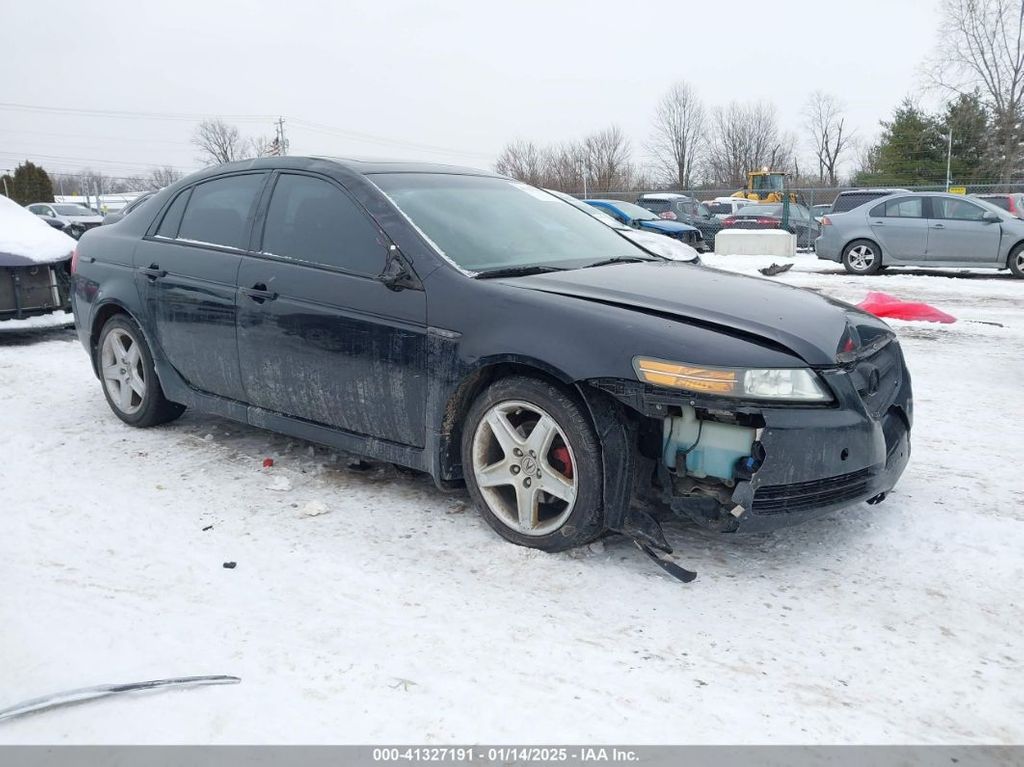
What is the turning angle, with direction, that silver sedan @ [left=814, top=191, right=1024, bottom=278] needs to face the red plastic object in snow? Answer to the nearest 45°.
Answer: approximately 90° to its right

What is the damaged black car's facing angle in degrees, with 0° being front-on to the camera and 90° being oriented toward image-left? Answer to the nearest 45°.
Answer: approximately 315°

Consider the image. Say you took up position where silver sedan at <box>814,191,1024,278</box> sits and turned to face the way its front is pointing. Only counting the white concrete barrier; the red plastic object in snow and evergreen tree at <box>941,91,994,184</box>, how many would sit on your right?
1

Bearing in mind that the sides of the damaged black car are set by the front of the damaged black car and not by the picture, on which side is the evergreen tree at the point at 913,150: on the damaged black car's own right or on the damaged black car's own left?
on the damaged black car's own left

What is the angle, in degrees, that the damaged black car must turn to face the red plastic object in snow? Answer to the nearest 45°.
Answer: approximately 90° to its left

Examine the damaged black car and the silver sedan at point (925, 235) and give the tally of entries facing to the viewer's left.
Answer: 0

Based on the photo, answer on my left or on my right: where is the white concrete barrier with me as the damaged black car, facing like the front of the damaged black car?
on my left

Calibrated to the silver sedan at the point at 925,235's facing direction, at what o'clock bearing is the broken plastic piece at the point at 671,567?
The broken plastic piece is roughly at 3 o'clock from the silver sedan.

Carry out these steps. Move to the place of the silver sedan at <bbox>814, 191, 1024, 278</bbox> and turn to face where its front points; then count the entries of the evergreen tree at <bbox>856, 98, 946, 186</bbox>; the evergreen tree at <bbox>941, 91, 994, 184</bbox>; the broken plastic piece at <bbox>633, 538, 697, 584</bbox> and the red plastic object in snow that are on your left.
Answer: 2

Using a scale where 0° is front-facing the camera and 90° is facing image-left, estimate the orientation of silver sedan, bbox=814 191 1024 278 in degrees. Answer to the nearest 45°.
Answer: approximately 270°

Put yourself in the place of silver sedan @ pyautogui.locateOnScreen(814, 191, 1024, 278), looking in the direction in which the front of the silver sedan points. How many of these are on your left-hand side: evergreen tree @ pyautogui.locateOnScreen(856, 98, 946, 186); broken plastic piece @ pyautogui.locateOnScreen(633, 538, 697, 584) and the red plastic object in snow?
1
